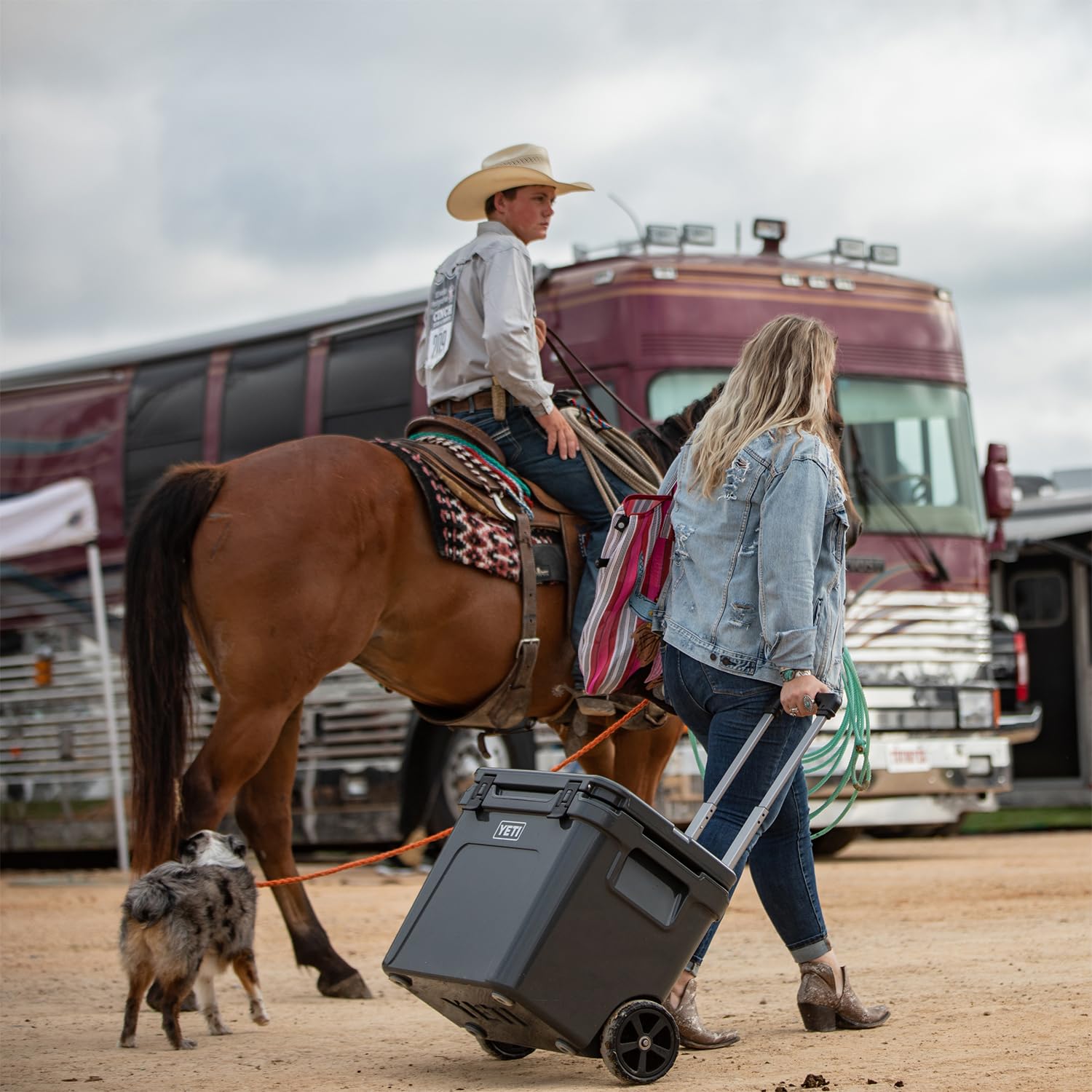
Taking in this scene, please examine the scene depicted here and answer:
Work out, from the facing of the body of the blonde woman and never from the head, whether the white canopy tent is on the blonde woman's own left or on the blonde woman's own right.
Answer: on the blonde woman's own left

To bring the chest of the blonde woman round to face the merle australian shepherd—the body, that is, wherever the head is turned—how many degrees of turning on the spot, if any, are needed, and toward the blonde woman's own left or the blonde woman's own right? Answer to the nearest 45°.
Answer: approximately 135° to the blonde woman's own left

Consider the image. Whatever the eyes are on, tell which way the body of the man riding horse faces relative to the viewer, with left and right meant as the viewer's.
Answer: facing away from the viewer and to the right of the viewer

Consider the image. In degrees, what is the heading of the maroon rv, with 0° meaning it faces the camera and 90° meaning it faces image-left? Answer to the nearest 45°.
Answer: approximately 315°

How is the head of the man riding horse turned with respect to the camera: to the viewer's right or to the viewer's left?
to the viewer's right

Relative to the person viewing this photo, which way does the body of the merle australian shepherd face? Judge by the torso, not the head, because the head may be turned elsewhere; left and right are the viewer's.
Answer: facing away from the viewer and to the right of the viewer

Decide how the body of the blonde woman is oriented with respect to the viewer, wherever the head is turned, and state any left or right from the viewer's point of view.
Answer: facing away from the viewer and to the right of the viewer

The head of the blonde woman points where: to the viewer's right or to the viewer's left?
to the viewer's right

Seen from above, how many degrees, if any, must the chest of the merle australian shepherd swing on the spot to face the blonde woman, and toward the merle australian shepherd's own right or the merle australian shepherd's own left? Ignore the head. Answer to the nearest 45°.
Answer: approximately 90° to the merle australian shepherd's own right

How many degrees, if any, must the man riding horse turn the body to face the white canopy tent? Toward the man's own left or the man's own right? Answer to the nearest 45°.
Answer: approximately 90° to the man's own left

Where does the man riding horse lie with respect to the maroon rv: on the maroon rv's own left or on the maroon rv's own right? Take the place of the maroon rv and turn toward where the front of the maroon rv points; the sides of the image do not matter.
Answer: on the maroon rv's own right
